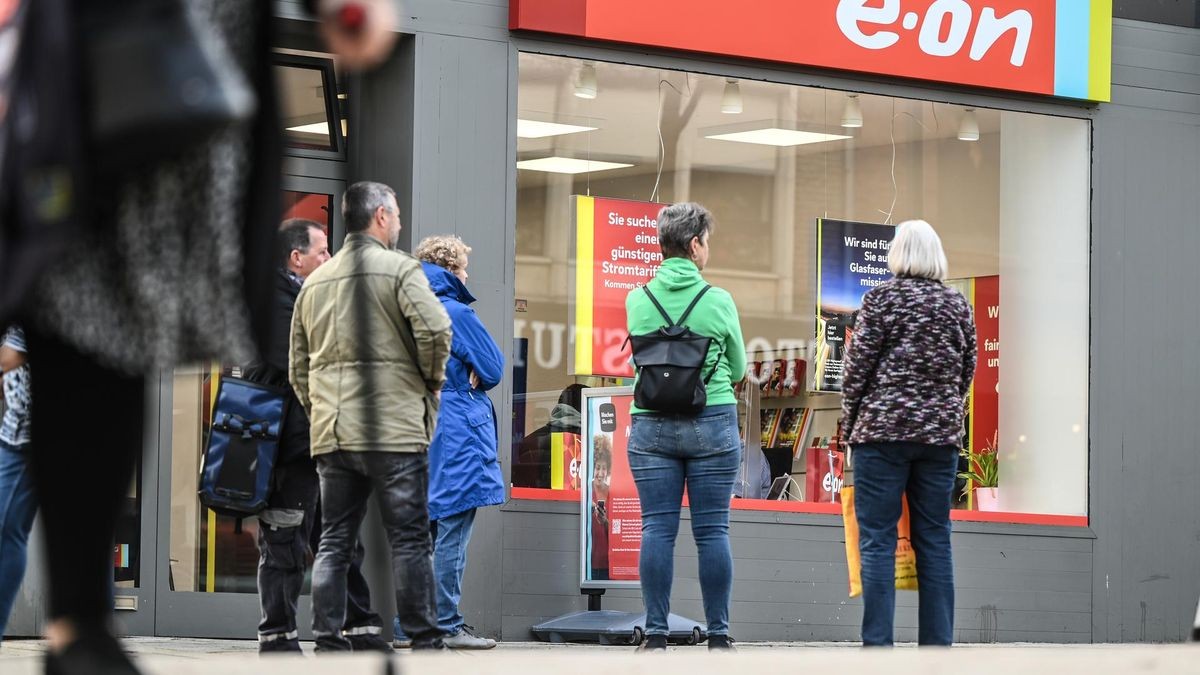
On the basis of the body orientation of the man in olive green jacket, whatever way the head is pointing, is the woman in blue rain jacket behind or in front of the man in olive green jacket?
in front

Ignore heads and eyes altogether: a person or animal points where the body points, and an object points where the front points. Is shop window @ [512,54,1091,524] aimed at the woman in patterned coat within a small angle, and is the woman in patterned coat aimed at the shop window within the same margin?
yes

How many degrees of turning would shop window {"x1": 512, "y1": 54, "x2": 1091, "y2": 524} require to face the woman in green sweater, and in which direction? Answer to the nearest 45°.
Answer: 0° — it already faces them

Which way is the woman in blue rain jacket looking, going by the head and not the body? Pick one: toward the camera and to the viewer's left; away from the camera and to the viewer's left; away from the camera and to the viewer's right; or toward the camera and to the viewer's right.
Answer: away from the camera and to the viewer's right

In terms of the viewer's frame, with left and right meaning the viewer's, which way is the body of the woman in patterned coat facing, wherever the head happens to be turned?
facing away from the viewer

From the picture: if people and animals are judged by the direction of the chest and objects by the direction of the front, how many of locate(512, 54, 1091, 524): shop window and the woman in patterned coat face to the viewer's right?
0

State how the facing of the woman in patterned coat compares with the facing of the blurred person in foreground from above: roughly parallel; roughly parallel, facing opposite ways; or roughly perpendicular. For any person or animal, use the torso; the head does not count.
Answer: roughly perpendicular

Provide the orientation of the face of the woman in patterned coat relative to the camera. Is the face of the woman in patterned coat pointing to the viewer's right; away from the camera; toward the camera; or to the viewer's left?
away from the camera

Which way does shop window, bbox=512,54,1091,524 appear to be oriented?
toward the camera

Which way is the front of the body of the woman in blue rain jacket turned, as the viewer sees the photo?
to the viewer's right

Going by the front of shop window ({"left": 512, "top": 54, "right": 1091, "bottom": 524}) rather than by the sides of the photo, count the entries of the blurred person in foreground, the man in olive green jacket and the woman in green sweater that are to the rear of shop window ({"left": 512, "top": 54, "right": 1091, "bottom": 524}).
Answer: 0

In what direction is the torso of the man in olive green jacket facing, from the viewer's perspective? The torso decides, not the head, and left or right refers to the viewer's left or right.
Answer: facing away from the viewer and to the right of the viewer

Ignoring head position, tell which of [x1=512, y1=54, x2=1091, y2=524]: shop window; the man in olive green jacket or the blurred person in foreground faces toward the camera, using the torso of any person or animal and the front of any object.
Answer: the shop window

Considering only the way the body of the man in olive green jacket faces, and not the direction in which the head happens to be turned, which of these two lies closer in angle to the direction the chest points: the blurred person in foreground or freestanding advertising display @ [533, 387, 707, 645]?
the freestanding advertising display
